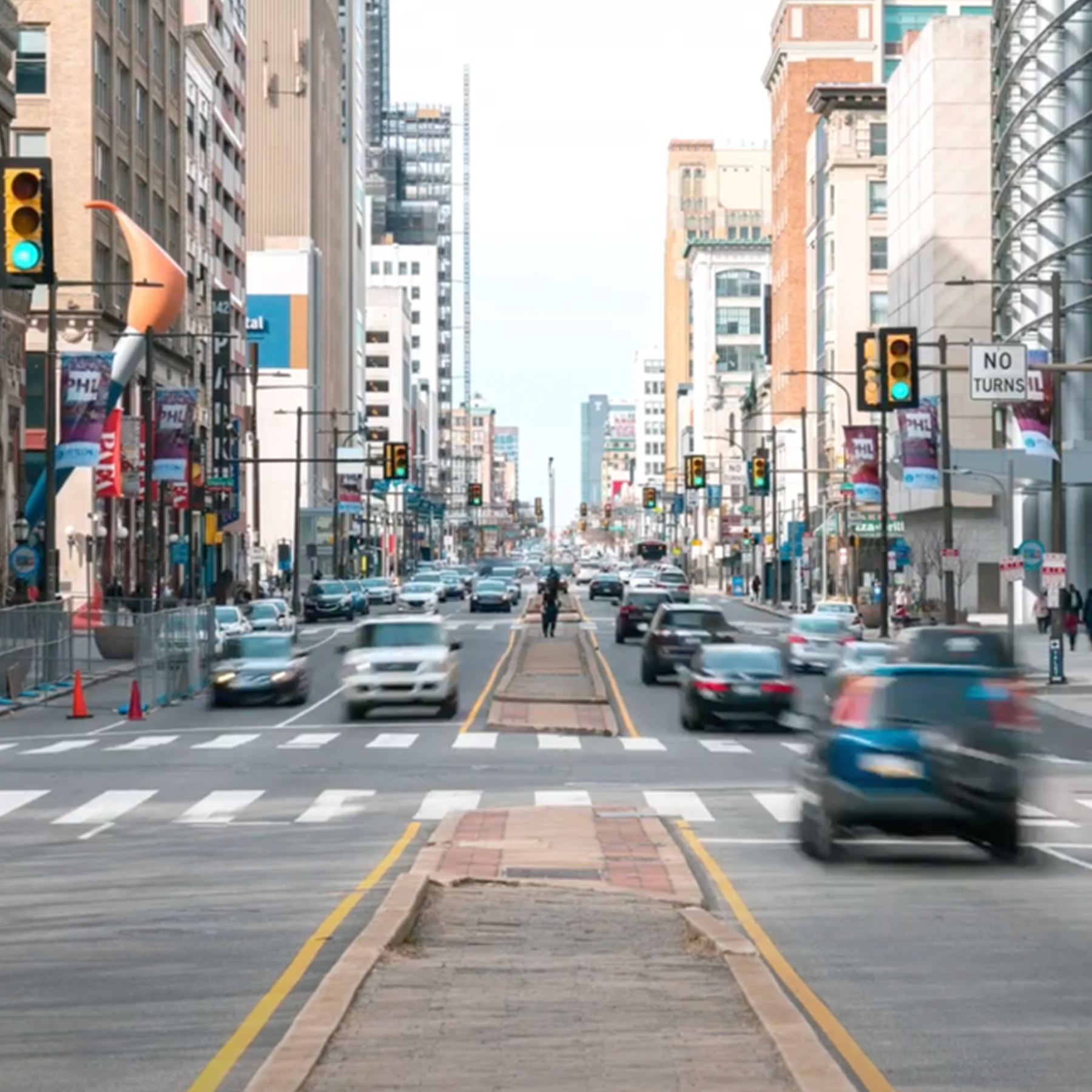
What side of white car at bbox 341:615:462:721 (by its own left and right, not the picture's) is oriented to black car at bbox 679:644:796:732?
left

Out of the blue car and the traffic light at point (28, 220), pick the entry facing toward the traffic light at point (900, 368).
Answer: the blue car

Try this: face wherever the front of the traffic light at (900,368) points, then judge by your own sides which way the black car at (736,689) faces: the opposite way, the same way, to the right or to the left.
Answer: the opposite way

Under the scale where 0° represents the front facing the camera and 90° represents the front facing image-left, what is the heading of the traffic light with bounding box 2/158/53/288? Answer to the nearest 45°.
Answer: approximately 0°

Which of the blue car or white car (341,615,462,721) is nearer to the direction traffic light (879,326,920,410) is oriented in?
the blue car

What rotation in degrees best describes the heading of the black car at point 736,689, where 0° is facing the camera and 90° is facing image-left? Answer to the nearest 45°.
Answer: approximately 180°

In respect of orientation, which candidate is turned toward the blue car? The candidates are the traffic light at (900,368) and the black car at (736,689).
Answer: the traffic light

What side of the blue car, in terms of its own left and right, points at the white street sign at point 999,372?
front

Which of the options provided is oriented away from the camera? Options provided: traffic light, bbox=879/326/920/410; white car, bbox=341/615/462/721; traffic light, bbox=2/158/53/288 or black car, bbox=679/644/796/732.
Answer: the black car

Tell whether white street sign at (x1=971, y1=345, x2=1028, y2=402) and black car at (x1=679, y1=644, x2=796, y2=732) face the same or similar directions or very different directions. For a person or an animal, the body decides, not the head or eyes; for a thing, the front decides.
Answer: very different directions

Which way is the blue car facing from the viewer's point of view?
away from the camera

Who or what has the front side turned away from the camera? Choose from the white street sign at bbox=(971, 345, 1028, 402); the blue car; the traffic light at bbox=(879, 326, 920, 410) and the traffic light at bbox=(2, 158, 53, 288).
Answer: the blue car
